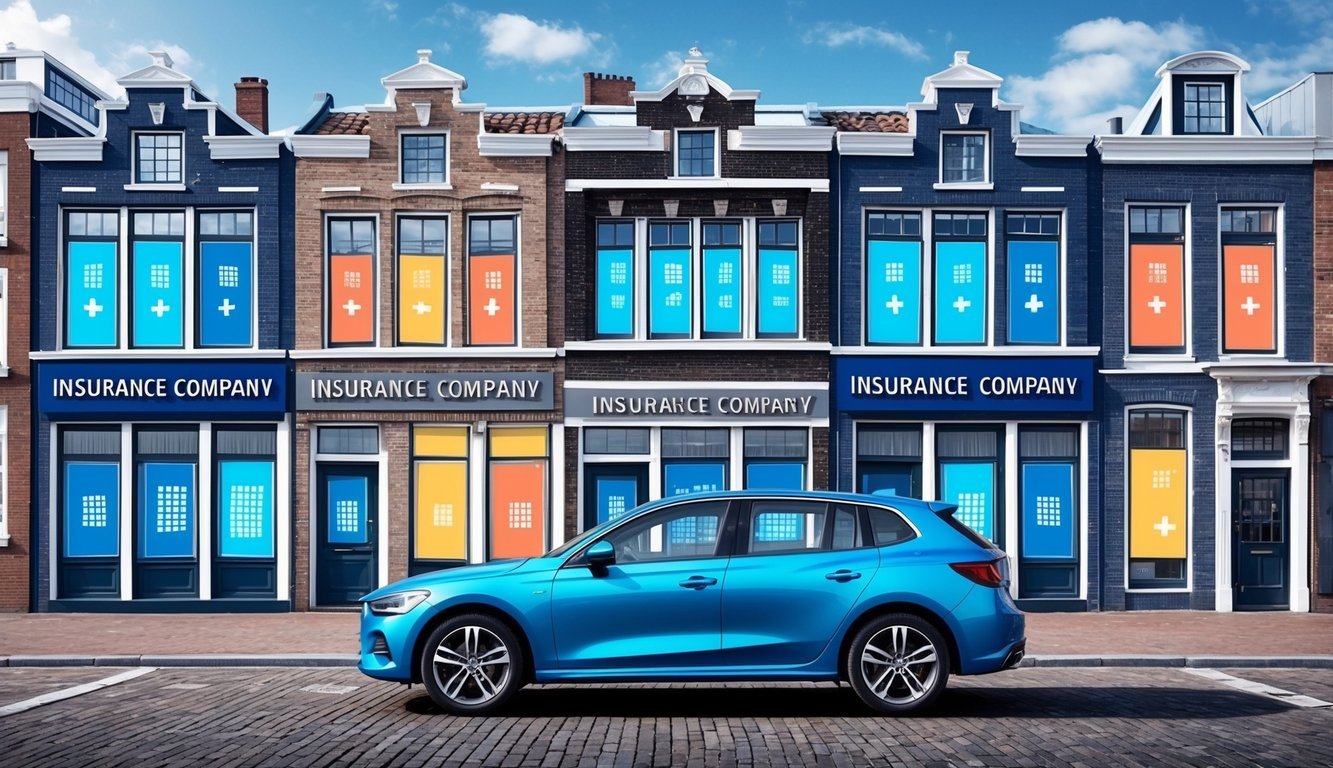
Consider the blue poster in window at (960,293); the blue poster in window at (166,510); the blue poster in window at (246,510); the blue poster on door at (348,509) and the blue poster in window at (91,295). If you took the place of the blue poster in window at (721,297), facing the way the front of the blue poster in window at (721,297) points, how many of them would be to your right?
4

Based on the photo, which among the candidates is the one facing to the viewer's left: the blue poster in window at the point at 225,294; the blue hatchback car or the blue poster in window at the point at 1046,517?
the blue hatchback car

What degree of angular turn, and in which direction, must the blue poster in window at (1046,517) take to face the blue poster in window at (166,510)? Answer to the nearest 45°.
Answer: approximately 90° to its right

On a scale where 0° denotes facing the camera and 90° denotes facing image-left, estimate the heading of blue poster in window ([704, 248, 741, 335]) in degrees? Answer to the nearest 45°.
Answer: approximately 0°

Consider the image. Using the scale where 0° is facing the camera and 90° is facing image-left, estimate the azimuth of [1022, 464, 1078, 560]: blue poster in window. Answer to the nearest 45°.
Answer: approximately 0°

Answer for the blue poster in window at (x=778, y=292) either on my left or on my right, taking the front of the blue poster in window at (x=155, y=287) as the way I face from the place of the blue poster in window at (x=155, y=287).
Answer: on my left

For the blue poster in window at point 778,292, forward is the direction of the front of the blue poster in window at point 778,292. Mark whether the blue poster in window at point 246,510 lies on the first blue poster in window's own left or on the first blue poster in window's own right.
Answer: on the first blue poster in window's own right
